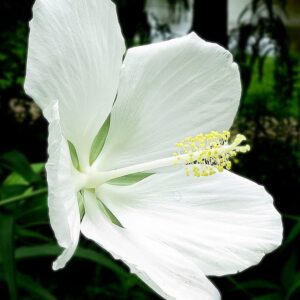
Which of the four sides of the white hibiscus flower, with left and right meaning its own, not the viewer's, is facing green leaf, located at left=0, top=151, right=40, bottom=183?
back

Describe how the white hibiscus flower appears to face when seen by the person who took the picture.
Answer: facing the viewer and to the right of the viewer
